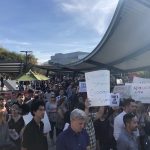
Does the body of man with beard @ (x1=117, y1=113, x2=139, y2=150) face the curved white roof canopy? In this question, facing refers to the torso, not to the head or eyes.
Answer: no
